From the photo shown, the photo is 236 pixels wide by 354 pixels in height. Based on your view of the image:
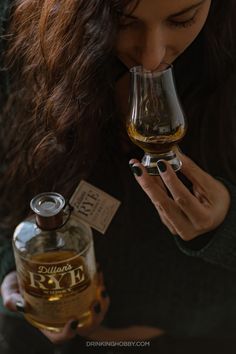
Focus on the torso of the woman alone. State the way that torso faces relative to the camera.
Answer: toward the camera

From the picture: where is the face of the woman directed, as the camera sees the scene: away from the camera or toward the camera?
toward the camera
